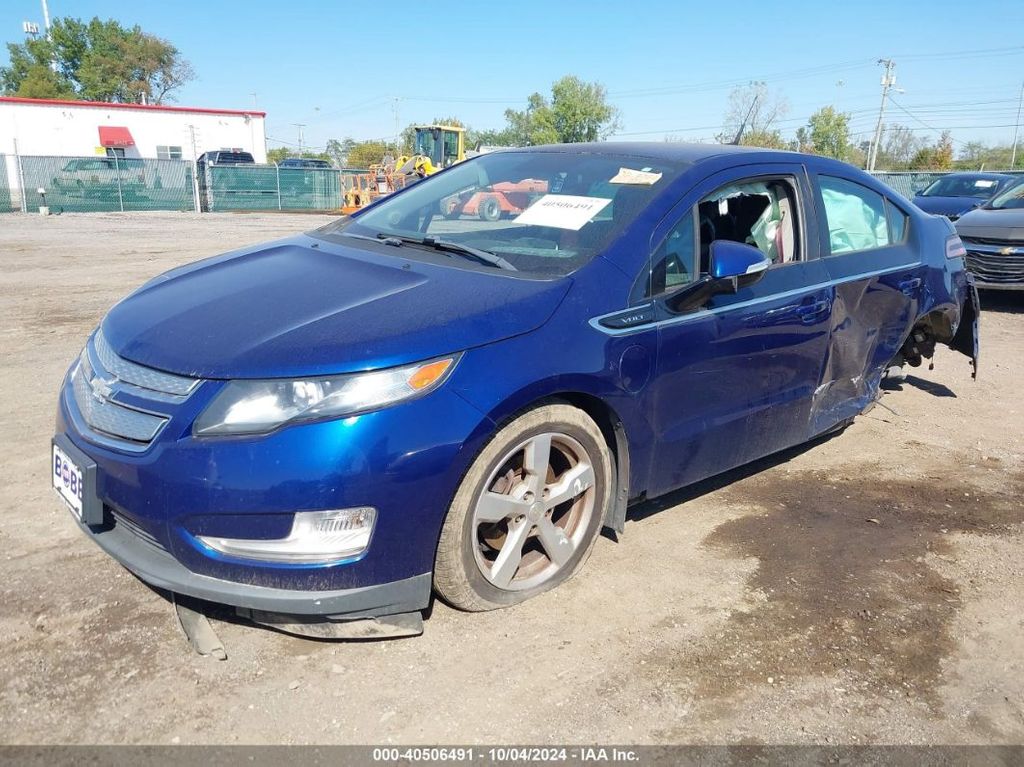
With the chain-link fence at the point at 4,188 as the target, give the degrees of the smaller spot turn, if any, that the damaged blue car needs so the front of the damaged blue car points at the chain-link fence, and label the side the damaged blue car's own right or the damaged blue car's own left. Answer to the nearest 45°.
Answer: approximately 90° to the damaged blue car's own right

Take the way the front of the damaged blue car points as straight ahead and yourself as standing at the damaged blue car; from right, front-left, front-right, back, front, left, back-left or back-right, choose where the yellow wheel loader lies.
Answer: back-right

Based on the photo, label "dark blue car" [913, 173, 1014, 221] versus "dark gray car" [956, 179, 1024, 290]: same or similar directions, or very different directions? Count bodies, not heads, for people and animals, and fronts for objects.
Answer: same or similar directions

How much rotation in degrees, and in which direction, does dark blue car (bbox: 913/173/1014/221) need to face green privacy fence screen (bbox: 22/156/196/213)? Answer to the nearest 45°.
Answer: approximately 45° to its right

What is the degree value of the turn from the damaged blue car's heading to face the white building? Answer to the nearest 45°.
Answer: approximately 90° to its right

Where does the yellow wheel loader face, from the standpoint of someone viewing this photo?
facing the viewer and to the left of the viewer

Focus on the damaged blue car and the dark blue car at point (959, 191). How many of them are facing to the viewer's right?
0

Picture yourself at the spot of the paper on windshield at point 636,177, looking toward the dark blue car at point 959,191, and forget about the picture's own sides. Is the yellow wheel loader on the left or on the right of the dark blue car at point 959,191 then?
left

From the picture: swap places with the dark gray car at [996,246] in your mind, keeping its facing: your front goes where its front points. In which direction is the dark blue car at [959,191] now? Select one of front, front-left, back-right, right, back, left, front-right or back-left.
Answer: back-right

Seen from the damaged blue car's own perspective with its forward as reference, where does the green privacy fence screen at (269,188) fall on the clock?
The green privacy fence screen is roughly at 4 o'clock from the damaged blue car.

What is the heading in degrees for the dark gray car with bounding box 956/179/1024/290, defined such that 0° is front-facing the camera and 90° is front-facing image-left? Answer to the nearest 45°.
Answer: approximately 45°

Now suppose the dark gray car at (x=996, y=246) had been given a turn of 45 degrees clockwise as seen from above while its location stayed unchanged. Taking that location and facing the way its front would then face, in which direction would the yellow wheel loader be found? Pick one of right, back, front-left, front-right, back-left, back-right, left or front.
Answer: front-right

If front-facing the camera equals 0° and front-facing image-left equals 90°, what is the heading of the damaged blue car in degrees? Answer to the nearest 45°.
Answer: approximately 45°

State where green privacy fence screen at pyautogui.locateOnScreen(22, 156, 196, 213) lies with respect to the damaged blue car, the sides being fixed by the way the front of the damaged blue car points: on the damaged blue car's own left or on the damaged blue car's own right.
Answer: on the damaged blue car's own right

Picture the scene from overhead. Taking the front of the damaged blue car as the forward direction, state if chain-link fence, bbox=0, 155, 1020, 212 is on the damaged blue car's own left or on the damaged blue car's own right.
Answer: on the damaged blue car's own right

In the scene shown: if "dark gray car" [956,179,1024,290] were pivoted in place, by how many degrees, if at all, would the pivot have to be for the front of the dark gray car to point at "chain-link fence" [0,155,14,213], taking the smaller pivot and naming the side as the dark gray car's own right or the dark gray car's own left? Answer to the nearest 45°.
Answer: approximately 45° to the dark gray car's own right

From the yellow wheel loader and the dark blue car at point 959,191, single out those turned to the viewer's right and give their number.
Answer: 0
